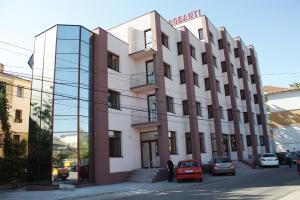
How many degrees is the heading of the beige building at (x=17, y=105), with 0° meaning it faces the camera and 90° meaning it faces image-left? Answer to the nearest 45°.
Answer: approximately 315°

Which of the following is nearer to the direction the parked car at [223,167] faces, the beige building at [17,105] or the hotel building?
the beige building
